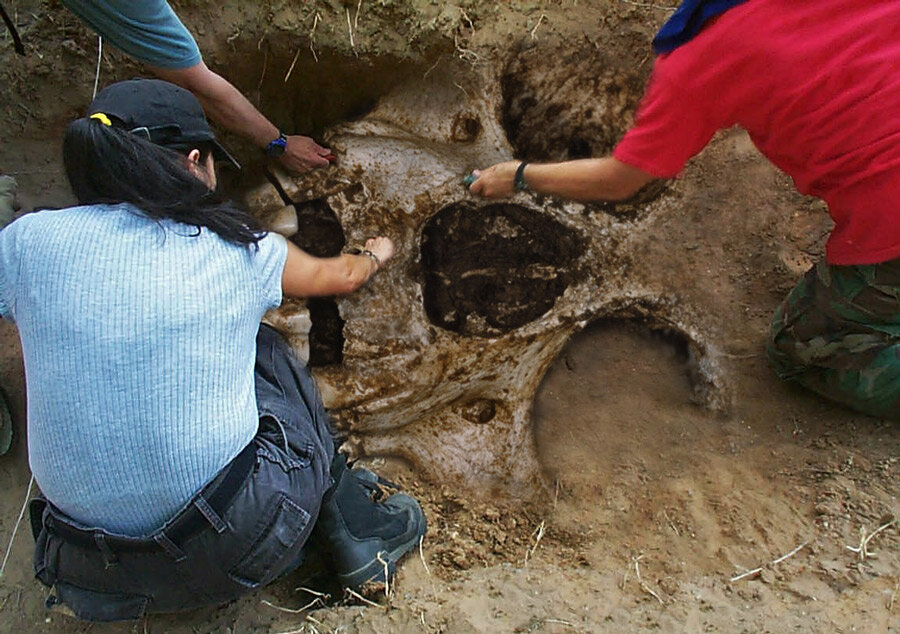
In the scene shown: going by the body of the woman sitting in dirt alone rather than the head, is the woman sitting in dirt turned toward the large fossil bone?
yes

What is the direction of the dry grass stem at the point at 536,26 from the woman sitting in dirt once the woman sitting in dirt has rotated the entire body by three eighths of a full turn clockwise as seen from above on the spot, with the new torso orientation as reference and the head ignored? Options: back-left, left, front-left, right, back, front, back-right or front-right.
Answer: back-left

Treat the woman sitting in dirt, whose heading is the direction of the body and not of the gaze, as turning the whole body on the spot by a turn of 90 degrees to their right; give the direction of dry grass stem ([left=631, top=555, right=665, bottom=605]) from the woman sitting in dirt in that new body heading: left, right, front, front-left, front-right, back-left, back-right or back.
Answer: front-left

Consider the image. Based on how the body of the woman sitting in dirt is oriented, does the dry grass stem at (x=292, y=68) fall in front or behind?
in front

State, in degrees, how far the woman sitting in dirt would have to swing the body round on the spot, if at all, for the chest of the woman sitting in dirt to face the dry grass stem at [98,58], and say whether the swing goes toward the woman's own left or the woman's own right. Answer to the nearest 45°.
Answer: approximately 45° to the woman's own left

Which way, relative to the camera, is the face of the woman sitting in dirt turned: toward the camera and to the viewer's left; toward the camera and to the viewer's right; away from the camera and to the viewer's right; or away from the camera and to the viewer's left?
away from the camera and to the viewer's right

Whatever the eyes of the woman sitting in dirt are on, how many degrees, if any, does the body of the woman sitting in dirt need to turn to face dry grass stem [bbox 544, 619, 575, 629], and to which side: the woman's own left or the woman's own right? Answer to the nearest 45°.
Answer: approximately 45° to the woman's own right

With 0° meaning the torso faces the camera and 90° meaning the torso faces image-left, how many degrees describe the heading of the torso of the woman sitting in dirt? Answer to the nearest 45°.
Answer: approximately 225°

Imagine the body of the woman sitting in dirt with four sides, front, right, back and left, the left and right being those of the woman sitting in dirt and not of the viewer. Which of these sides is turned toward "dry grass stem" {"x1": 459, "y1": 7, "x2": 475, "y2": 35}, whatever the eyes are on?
front
